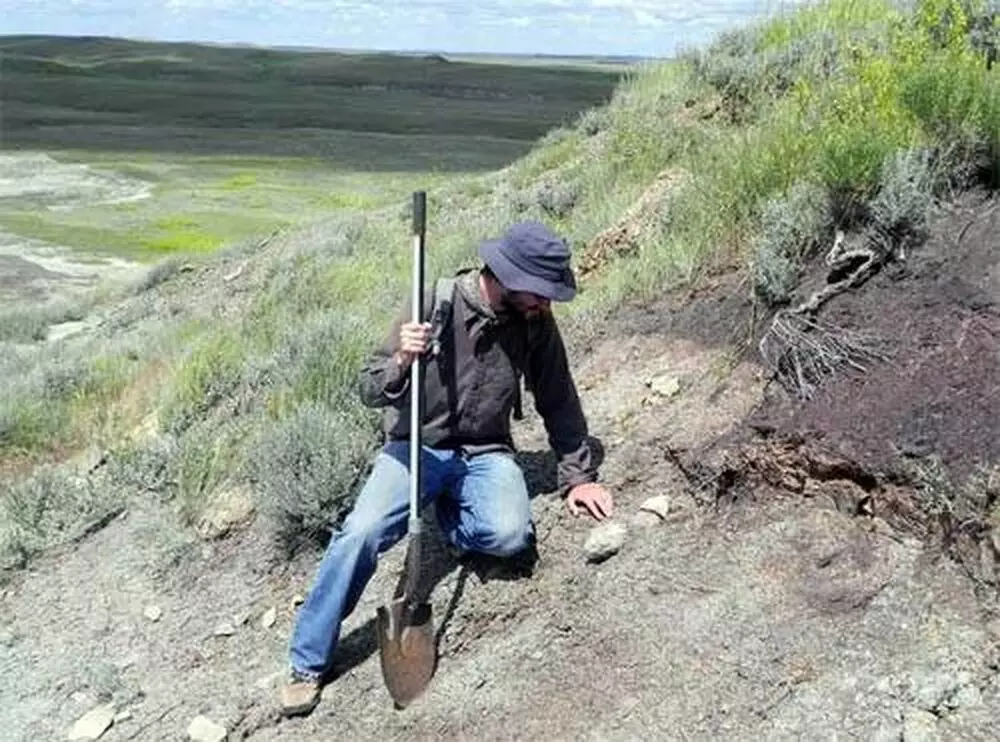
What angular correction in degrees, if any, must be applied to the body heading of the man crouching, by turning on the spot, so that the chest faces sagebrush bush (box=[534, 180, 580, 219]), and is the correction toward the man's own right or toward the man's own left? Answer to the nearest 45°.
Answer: approximately 180°

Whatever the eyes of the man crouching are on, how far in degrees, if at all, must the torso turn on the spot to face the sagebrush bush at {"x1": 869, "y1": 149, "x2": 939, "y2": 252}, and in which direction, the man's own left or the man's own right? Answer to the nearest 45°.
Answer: approximately 90° to the man's own left

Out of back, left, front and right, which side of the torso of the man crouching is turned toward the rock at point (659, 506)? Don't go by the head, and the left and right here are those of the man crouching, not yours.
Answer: left

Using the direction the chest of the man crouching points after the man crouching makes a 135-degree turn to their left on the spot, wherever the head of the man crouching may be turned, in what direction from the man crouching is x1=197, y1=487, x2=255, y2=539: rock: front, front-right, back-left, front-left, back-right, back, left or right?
left

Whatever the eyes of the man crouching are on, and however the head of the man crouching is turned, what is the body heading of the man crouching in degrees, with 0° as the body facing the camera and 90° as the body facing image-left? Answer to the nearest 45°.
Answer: approximately 0°

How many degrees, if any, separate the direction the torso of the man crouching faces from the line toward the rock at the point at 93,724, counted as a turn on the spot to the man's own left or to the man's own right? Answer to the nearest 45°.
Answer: approximately 90° to the man's own right

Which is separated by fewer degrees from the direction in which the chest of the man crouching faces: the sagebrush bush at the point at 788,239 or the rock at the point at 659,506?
the rock

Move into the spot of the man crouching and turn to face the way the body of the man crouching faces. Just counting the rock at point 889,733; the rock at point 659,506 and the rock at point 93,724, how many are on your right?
1
